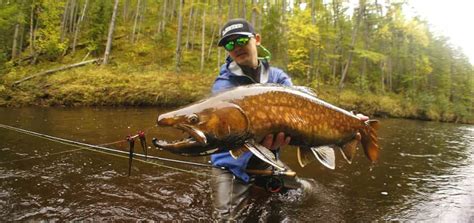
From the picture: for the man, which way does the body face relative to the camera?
toward the camera
